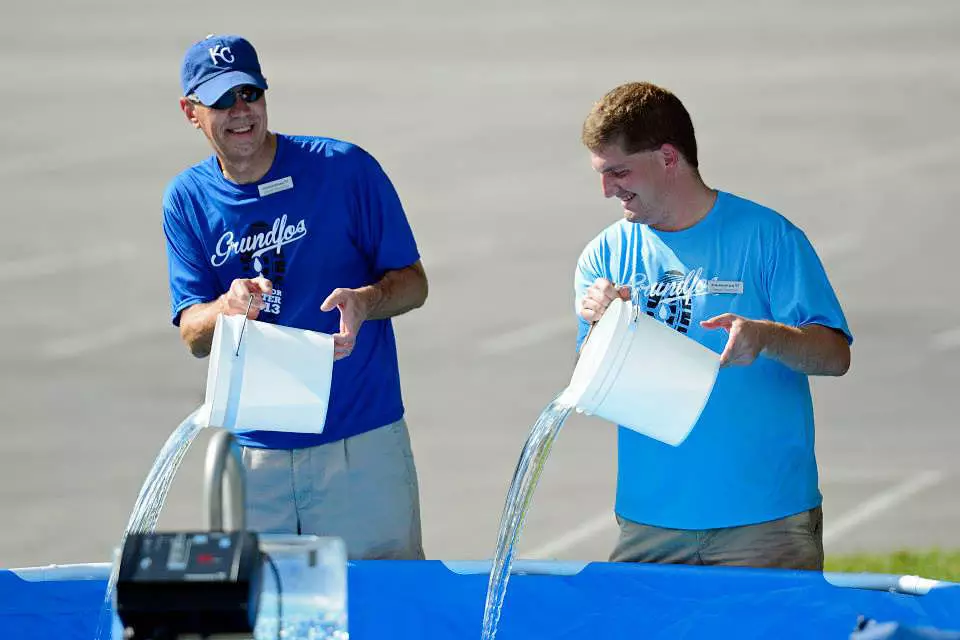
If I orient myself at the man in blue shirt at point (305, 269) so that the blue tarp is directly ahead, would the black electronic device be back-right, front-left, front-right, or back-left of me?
front-right

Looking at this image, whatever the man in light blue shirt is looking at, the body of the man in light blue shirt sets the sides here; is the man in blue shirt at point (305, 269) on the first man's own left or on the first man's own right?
on the first man's own right

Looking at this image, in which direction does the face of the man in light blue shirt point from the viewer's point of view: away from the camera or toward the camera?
toward the camera

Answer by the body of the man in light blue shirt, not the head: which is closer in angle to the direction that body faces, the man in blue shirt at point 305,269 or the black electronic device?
the black electronic device

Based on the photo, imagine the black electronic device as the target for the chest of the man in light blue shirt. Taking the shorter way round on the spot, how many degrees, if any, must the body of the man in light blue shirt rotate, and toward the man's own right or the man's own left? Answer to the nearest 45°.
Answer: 0° — they already face it

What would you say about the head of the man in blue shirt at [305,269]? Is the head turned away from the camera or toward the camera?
toward the camera

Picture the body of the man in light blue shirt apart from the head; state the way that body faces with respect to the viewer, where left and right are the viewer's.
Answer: facing the viewer and to the left of the viewer
